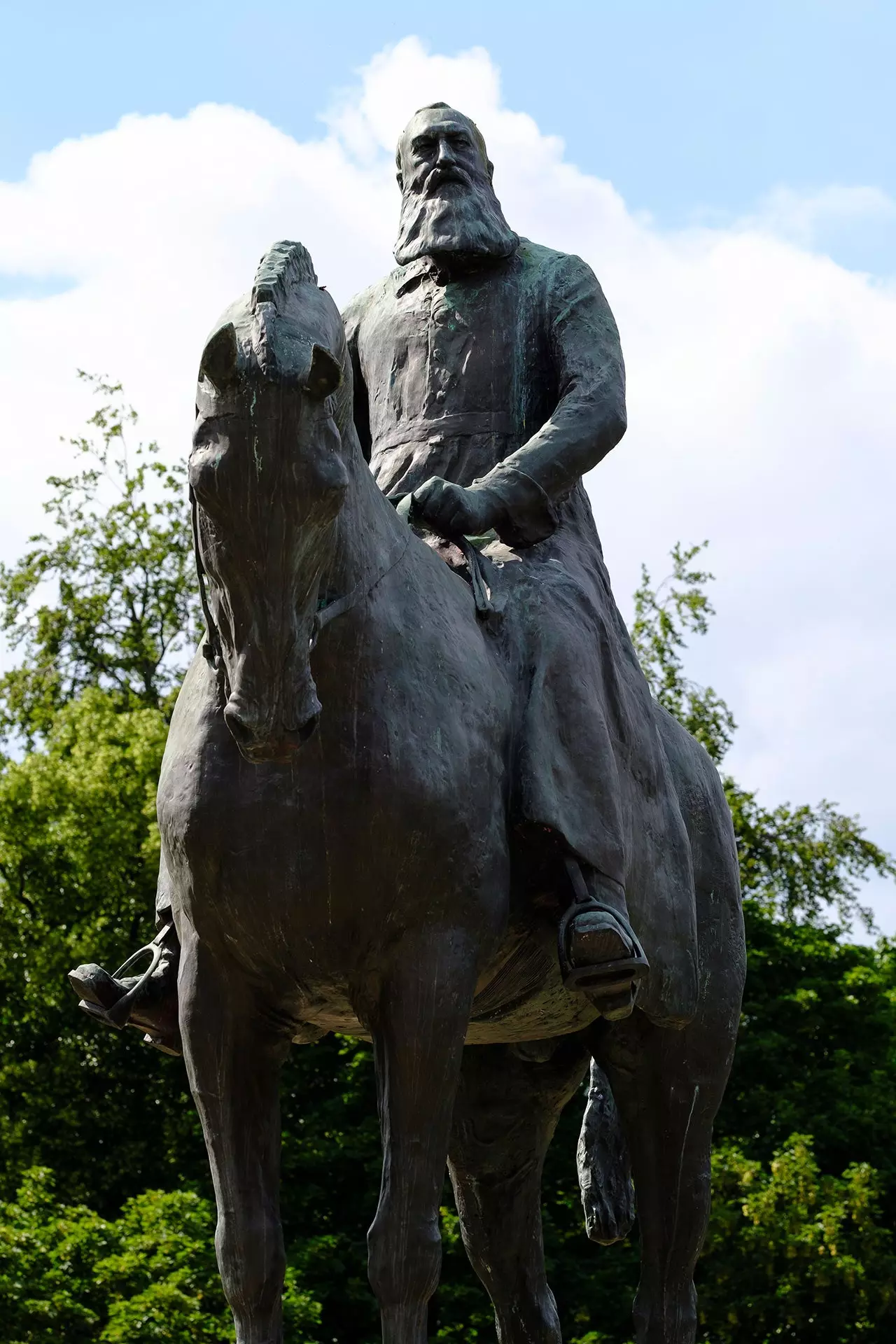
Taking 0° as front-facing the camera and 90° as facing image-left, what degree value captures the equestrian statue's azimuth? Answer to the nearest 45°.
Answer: approximately 45°
